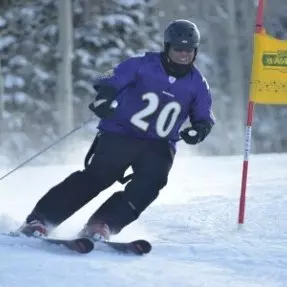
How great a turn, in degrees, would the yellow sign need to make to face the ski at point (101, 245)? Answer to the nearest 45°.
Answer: approximately 45° to its right

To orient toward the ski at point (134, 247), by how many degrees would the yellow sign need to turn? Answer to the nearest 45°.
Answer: approximately 45° to its right

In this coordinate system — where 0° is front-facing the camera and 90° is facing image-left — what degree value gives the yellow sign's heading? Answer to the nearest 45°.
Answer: approximately 0°
